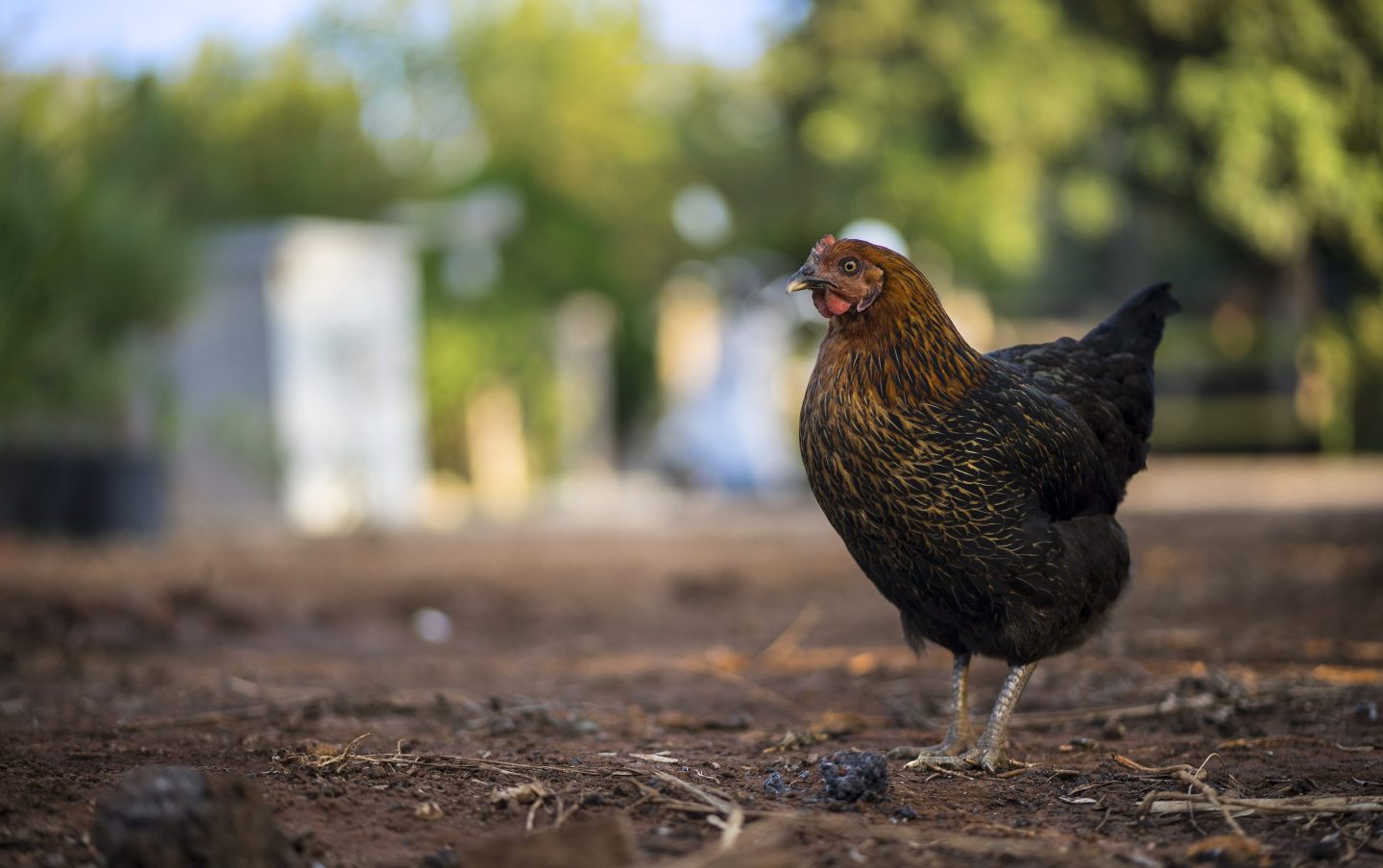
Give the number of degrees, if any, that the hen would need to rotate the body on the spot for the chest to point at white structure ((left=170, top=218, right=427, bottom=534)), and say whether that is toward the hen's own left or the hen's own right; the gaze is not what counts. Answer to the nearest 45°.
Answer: approximately 90° to the hen's own right

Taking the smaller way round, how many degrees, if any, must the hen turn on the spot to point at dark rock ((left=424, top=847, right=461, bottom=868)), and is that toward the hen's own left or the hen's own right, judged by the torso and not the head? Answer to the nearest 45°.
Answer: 0° — it already faces it

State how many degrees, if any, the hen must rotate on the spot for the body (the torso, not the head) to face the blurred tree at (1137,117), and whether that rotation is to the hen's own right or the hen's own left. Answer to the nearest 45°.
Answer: approximately 135° to the hen's own right

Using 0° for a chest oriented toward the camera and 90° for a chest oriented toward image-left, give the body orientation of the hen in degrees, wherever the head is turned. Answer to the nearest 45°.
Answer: approximately 45°

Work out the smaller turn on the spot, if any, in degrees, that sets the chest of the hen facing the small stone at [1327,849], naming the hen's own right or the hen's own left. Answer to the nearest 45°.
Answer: approximately 90° to the hen's own left

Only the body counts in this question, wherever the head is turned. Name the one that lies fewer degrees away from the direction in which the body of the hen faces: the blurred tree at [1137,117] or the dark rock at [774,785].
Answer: the dark rock

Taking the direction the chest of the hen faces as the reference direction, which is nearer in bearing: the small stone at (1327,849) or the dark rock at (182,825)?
the dark rock

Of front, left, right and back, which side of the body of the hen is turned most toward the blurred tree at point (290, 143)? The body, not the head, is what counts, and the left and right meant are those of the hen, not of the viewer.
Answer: right
